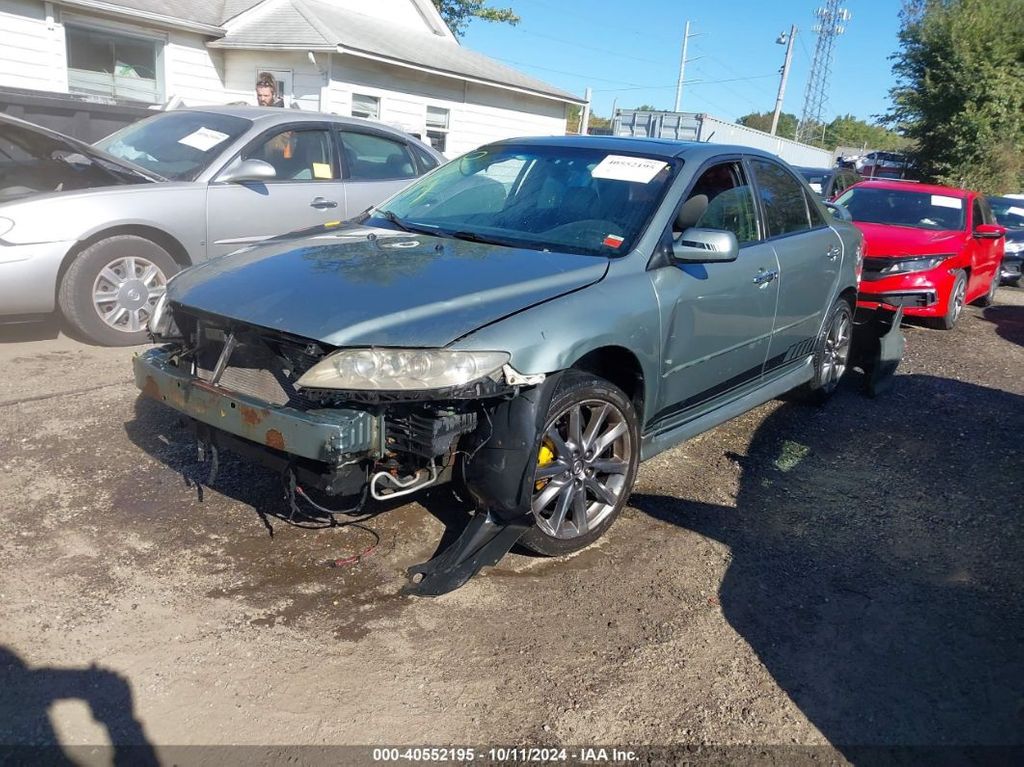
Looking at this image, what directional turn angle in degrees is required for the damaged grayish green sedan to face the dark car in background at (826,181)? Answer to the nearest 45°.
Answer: approximately 180°

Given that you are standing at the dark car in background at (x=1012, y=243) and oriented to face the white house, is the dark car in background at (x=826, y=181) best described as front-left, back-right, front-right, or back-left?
front-right

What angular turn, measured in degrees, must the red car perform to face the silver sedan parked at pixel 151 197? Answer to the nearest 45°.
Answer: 0° — it already faces it

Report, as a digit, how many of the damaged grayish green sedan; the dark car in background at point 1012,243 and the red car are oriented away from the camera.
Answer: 0

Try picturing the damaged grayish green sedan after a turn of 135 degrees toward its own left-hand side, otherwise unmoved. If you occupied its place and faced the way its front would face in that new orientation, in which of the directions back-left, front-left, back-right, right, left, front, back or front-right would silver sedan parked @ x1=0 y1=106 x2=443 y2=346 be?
back-left

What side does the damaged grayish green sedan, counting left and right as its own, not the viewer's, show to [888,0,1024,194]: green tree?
back

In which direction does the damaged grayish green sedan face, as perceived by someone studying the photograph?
facing the viewer and to the left of the viewer

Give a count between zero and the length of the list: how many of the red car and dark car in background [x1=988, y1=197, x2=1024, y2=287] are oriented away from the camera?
0

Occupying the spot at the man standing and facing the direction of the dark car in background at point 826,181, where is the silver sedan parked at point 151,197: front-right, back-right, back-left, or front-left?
back-right

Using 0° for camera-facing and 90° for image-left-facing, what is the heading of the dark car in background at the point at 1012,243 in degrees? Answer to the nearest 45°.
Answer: approximately 45°

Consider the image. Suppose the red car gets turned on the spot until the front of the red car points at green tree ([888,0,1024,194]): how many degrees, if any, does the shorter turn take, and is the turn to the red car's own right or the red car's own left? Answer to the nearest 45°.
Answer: approximately 135° to the red car's own right
